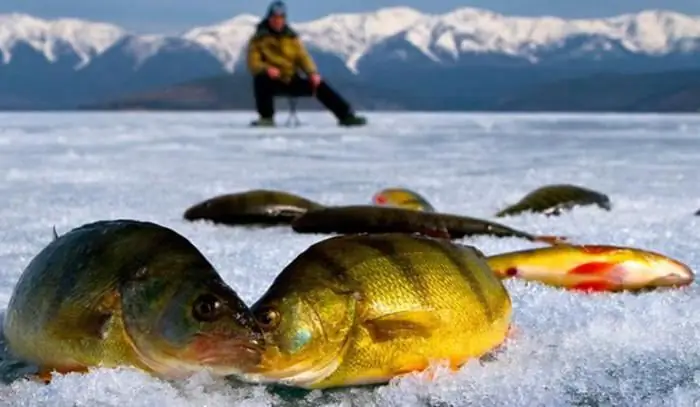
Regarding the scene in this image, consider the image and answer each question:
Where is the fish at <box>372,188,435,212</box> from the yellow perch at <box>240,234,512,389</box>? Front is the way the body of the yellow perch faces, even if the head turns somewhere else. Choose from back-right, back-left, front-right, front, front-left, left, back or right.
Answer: right

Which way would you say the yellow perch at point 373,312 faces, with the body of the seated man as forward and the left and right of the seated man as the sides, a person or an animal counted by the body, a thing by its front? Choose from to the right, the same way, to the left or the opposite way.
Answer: to the right

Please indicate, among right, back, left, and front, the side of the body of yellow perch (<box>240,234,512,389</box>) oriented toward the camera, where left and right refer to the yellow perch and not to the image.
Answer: left

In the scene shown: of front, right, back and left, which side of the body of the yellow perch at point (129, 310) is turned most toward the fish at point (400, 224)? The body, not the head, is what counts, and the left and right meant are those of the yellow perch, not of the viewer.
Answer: left

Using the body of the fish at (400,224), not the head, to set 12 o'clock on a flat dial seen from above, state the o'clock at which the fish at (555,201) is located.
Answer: the fish at (555,201) is roughly at 4 o'clock from the fish at (400,224).

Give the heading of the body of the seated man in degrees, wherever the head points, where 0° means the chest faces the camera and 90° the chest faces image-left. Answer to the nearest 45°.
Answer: approximately 0°

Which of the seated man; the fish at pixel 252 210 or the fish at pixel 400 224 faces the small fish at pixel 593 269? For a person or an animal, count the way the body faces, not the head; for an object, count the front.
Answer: the seated man

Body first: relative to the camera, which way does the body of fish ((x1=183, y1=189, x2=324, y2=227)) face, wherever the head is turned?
to the viewer's left

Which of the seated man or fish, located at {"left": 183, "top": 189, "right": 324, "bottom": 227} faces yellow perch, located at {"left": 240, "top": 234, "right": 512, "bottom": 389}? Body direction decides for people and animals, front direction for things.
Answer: the seated man

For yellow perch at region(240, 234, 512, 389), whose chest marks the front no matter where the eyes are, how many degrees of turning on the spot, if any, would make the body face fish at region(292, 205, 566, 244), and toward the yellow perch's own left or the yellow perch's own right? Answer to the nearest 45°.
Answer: approximately 90° to the yellow perch's own right

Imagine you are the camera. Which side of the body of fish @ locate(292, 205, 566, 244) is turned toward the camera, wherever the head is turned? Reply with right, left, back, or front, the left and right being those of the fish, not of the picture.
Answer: left
